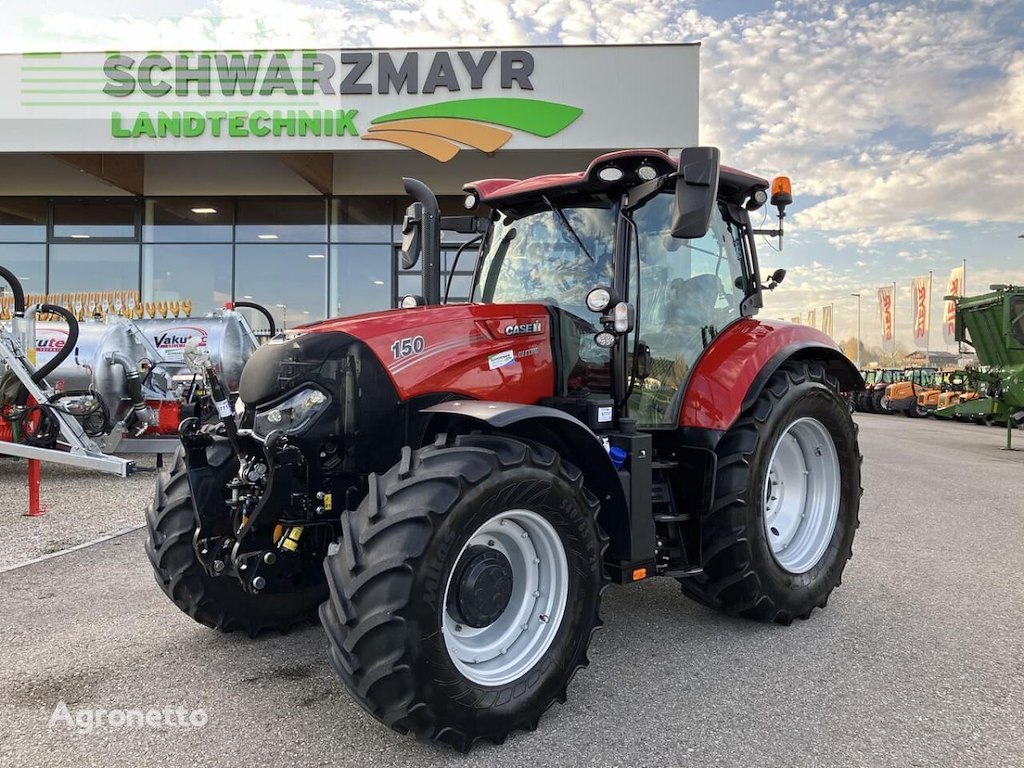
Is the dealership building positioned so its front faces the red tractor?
yes

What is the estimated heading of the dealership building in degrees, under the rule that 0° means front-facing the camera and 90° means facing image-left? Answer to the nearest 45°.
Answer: approximately 0°

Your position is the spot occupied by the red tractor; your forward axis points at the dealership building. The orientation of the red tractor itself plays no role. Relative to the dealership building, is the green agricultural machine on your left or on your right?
right

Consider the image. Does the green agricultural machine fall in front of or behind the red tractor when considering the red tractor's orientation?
behind

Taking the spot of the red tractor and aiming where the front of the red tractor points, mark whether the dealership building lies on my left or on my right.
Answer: on my right

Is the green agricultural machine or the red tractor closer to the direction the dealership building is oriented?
the red tractor

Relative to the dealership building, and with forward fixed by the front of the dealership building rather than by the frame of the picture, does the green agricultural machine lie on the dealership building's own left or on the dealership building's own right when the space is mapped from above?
on the dealership building's own left

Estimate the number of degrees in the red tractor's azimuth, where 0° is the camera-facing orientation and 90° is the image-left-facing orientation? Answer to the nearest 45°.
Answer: approximately 45°
